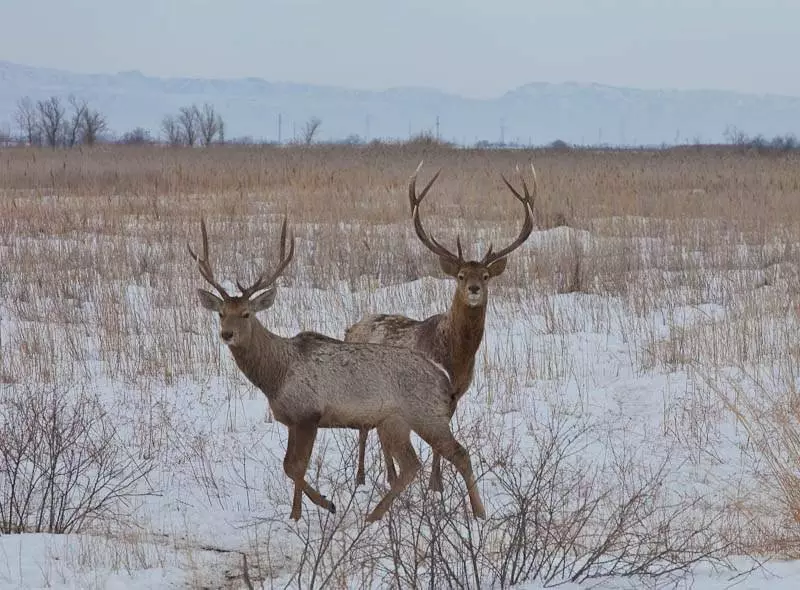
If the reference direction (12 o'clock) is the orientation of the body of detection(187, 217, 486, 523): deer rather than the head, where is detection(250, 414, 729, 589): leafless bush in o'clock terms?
The leafless bush is roughly at 8 o'clock from the deer.

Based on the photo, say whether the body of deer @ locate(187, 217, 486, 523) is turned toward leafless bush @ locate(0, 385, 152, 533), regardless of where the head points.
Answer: yes

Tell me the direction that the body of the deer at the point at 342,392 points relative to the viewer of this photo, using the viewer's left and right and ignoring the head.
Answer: facing to the left of the viewer
